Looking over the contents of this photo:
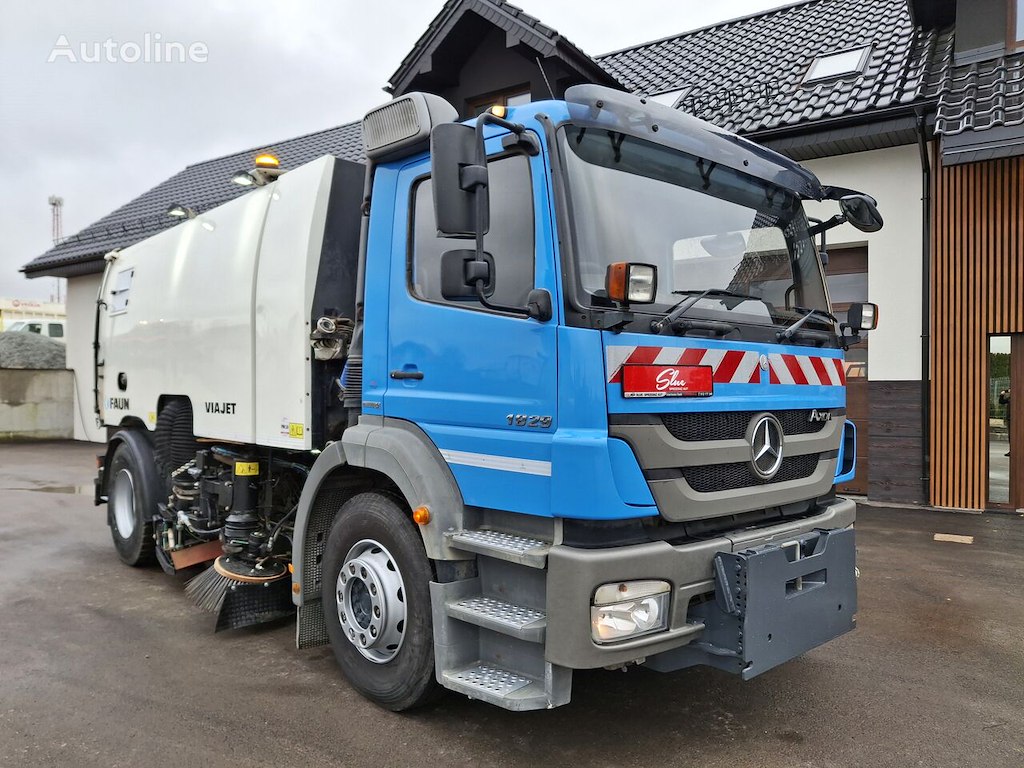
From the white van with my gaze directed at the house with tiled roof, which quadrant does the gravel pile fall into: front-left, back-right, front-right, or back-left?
front-right

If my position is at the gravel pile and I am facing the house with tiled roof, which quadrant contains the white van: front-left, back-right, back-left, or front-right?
back-left

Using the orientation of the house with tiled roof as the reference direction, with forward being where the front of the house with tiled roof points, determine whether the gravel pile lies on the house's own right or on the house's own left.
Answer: on the house's own right

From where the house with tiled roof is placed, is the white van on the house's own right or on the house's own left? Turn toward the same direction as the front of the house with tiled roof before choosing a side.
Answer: on the house's own right

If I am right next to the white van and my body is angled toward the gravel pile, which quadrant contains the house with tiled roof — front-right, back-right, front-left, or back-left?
front-left
